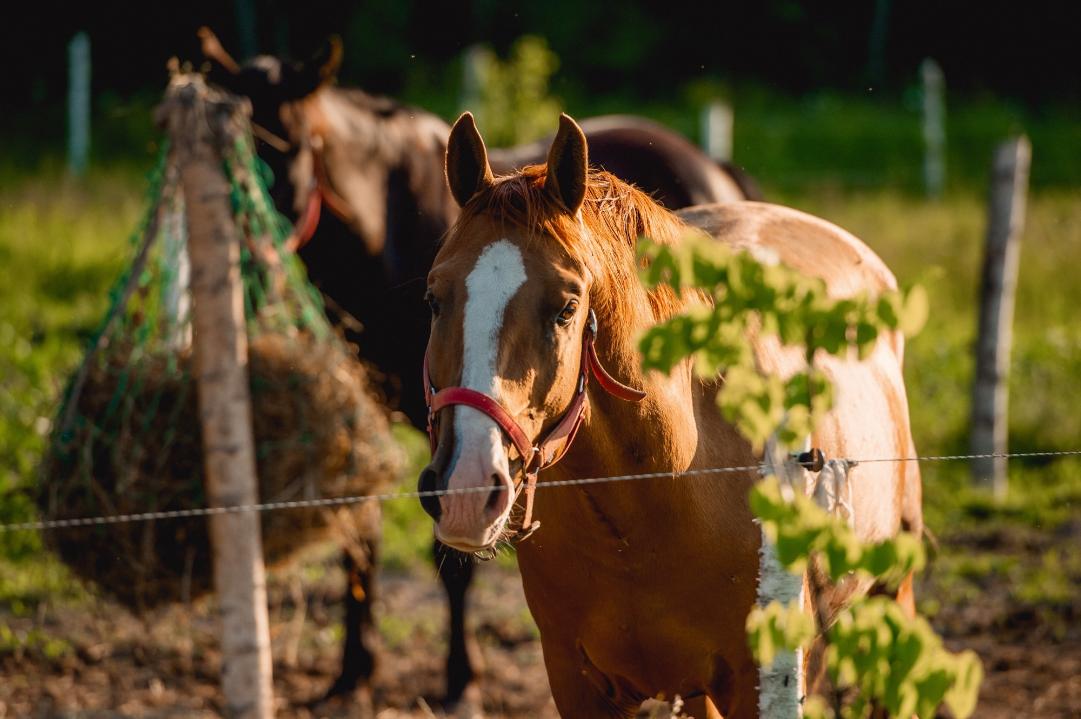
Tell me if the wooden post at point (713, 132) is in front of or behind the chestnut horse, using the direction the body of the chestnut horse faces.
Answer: behind

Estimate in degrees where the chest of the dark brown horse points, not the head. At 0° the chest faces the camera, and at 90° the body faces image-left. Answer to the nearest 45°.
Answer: approximately 45°

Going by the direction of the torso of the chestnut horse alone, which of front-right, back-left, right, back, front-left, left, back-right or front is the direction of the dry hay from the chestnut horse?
right

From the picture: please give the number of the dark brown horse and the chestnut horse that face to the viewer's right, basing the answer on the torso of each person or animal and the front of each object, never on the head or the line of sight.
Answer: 0

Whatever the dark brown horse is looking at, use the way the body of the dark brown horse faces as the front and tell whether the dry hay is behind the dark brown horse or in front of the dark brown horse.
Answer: in front

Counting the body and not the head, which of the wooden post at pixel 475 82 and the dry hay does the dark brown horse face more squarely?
the dry hay

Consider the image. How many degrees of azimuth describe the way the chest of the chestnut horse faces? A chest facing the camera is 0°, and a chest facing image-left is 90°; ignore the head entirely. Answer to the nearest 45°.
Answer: approximately 45°
